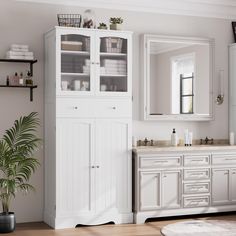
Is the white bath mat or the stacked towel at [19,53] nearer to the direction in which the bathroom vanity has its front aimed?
the white bath mat

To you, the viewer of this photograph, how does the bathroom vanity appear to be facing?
facing the viewer and to the right of the viewer

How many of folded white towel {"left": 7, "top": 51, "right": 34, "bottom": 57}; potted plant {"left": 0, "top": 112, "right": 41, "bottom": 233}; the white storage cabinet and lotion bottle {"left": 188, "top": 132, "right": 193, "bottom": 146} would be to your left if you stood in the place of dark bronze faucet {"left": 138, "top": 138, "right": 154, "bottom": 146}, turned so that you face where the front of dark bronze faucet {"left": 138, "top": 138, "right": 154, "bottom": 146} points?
1

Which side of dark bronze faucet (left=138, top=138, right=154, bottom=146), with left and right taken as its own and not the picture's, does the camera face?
front

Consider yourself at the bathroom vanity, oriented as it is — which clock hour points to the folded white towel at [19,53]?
The folded white towel is roughly at 4 o'clock from the bathroom vanity.

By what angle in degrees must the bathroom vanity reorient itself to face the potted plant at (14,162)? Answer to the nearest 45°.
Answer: approximately 90° to its right

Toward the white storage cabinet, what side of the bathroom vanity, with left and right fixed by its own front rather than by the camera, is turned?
right
